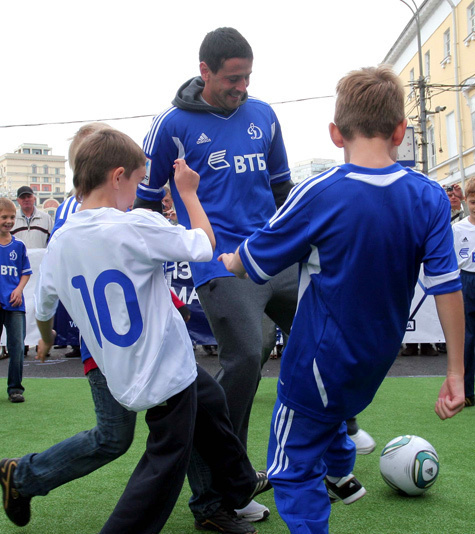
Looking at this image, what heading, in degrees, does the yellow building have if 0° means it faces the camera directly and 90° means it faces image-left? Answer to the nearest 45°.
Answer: approximately 45°

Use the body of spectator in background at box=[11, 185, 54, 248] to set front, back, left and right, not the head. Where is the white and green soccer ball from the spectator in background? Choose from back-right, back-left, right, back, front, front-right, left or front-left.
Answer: front

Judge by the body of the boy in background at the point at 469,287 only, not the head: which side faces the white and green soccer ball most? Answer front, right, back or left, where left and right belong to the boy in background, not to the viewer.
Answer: front

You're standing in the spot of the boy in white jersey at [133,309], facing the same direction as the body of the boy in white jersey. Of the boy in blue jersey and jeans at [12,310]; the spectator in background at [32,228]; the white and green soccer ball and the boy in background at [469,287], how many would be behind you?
0

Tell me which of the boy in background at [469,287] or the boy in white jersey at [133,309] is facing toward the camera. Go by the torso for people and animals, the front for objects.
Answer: the boy in background

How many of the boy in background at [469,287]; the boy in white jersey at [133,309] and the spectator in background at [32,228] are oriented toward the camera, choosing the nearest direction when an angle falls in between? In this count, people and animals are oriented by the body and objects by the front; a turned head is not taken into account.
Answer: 2

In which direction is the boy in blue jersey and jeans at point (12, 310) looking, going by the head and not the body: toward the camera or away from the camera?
toward the camera

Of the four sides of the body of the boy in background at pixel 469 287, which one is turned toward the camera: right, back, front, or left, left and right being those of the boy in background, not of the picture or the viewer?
front

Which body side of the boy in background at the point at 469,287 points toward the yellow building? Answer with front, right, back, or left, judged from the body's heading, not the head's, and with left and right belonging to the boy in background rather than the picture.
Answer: back

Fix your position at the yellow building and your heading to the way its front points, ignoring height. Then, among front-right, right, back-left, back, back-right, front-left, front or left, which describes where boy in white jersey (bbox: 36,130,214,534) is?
front-left

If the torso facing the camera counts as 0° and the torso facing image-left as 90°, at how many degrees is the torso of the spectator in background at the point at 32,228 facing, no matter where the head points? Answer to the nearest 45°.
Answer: approximately 0°

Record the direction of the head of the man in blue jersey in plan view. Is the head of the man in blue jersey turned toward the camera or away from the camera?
toward the camera

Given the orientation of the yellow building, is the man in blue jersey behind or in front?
in front

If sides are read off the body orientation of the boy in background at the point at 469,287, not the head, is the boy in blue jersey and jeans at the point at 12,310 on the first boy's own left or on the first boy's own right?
on the first boy's own right

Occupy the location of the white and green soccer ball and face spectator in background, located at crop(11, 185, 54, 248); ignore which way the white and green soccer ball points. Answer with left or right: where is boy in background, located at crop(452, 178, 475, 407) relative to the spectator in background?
right

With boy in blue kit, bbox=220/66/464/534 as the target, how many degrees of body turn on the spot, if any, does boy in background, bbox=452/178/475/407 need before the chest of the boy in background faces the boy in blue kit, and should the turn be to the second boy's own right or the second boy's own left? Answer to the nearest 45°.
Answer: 0° — they already face them
